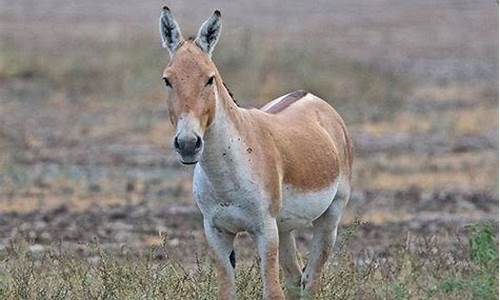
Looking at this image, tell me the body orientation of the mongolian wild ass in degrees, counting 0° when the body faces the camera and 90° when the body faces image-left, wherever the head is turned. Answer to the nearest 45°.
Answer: approximately 45°
